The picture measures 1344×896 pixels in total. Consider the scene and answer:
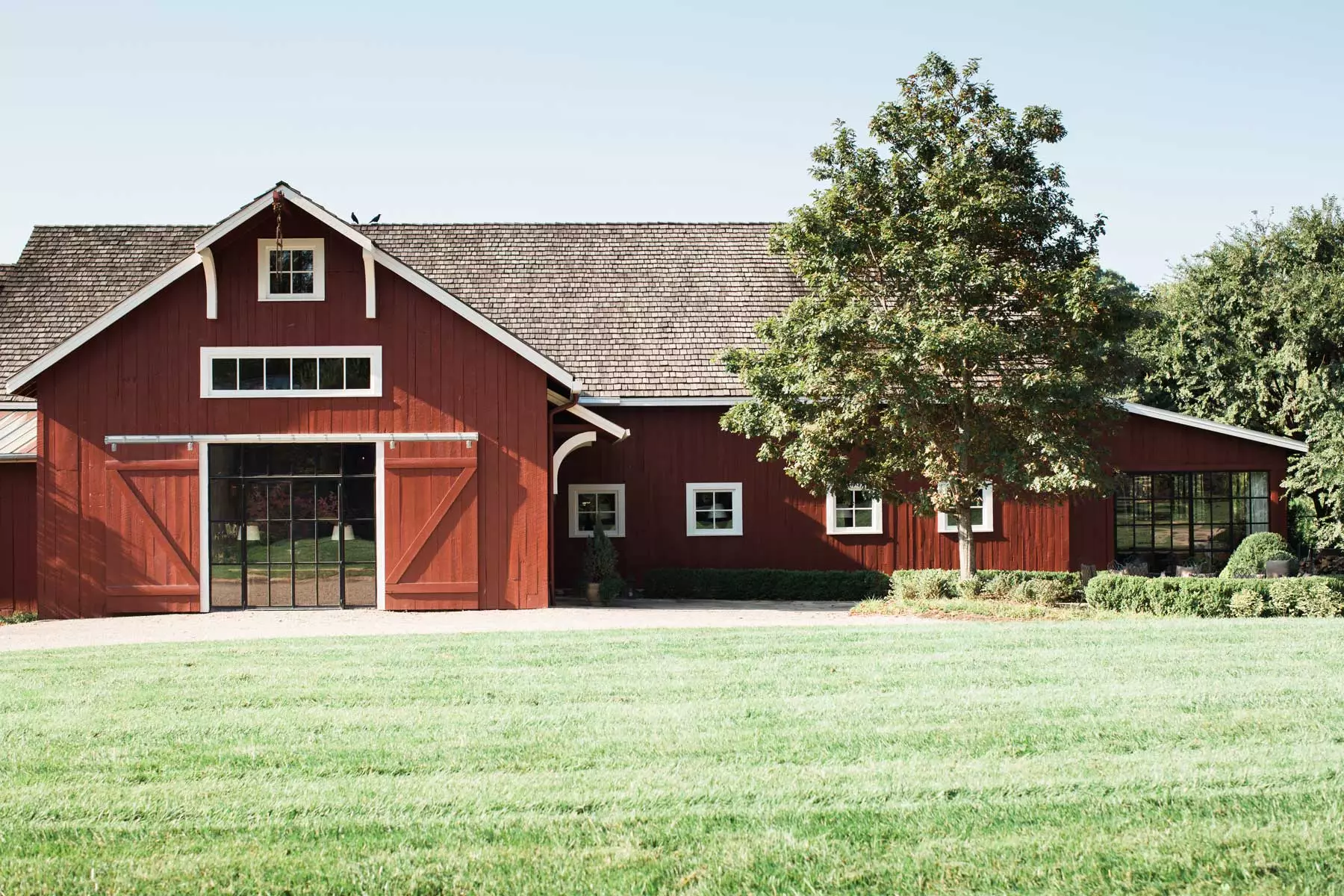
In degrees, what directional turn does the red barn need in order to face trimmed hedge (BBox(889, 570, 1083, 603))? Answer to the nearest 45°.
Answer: approximately 90° to its left

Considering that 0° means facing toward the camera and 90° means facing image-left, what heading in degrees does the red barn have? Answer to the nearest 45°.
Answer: approximately 0°

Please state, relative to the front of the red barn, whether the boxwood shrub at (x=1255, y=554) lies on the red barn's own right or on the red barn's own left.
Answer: on the red barn's own left

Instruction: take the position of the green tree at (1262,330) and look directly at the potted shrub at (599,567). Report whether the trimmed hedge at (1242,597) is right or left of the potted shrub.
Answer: left

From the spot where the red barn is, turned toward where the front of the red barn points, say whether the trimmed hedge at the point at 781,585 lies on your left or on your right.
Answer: on your left
